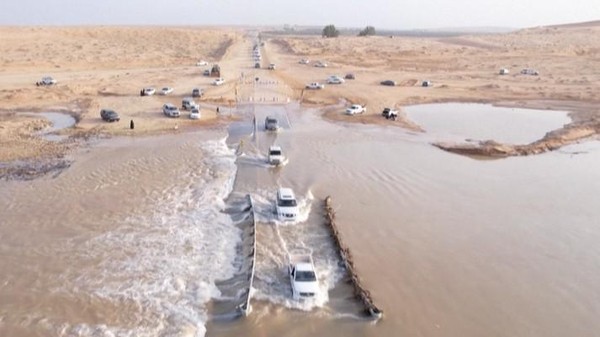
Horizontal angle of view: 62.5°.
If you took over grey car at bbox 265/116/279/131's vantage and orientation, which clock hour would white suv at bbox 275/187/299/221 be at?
The white suv is roughly at 12 o'clock from the grey car.

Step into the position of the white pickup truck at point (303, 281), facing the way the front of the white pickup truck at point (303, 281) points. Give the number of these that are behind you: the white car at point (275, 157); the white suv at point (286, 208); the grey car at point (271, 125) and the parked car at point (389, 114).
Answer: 4

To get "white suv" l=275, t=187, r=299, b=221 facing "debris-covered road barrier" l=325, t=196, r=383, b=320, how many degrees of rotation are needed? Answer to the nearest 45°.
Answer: approximately 45° to its left

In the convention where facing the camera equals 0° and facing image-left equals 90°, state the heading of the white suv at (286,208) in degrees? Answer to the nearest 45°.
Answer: approximately 0°

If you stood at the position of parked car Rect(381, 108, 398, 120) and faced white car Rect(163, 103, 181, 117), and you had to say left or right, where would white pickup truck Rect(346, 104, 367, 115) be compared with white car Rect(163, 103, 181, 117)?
right

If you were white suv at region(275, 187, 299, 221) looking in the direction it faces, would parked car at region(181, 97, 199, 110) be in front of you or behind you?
behind

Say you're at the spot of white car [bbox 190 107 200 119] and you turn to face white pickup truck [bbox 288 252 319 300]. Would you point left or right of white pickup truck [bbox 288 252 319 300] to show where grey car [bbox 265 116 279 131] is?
left

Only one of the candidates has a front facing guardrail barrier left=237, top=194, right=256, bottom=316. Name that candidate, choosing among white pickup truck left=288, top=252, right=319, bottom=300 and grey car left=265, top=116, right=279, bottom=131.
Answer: grey car left=265, top=116, right=279, bottom=131

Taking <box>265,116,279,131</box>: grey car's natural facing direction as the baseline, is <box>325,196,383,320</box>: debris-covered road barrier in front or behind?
in front

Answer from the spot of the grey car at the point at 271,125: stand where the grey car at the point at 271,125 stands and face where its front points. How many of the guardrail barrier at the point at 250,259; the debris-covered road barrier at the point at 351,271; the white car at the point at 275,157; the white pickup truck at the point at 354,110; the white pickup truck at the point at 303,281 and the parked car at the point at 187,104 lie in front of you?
4
